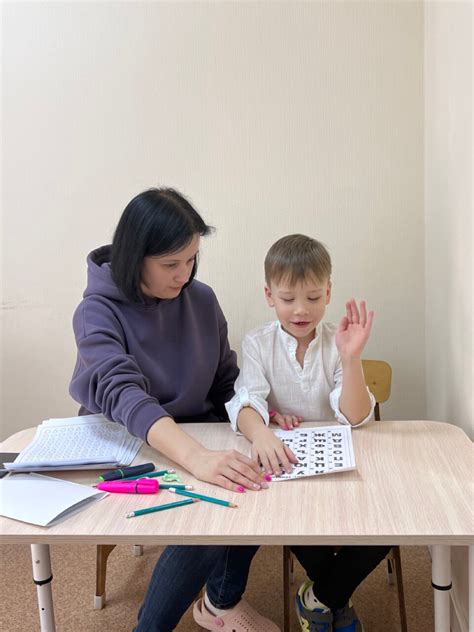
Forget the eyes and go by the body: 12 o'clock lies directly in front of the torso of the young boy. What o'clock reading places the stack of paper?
The stack of paper is roughly at 2 o'clock from the young boy.

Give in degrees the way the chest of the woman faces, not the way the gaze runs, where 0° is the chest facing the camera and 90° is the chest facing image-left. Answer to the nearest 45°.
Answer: approximately 315°

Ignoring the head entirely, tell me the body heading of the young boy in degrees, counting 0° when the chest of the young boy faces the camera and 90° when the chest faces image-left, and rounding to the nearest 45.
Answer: approximately 0°

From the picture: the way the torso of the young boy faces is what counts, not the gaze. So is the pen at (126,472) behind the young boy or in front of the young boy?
in front

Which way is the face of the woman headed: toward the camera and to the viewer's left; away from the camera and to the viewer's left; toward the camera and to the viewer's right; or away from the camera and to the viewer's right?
toward the camera and to the viewer's right

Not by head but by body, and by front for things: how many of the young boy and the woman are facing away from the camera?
0
